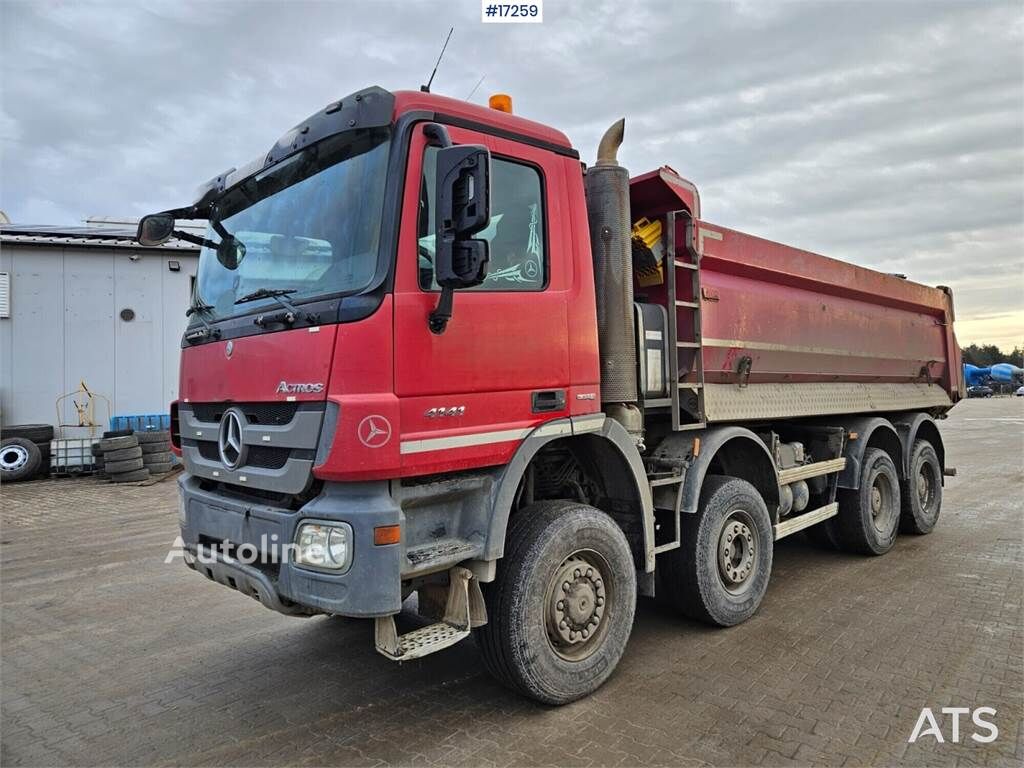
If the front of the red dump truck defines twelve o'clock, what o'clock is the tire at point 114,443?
The tire is roughly at 3 o'clock from the red dump truck.

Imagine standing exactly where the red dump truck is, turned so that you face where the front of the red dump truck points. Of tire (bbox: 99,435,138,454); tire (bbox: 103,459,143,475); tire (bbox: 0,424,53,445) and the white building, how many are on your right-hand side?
4

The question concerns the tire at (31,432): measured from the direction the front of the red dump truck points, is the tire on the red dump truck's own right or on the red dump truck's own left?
on the red dump truck's own right

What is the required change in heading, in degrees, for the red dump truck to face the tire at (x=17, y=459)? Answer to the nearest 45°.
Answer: approximately 90° to its right

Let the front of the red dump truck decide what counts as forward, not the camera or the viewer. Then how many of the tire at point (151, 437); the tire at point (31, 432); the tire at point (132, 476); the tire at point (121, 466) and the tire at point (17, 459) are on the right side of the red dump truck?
5

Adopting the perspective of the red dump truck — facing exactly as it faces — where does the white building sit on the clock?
The white building is roughly at 3 o'clock from the red dump truck.

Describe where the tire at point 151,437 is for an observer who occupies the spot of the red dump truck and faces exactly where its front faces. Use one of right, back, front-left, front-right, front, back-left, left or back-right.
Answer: right

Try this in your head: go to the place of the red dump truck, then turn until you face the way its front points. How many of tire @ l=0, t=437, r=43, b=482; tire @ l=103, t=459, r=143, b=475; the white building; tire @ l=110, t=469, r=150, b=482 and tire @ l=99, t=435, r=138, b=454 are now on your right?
5

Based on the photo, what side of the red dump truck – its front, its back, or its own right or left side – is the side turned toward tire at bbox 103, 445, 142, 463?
right

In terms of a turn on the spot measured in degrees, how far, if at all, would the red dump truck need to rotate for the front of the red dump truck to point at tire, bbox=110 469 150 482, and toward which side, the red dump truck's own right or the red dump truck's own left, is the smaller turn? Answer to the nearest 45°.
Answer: approximately 90° to the red dump truck's own right

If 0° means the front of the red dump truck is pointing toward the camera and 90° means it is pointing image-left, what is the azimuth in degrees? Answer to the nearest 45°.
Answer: approximately 45°

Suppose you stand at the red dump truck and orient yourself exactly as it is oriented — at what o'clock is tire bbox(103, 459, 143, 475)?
The tire is roughly at 3 o'clock from the red dump truck.
